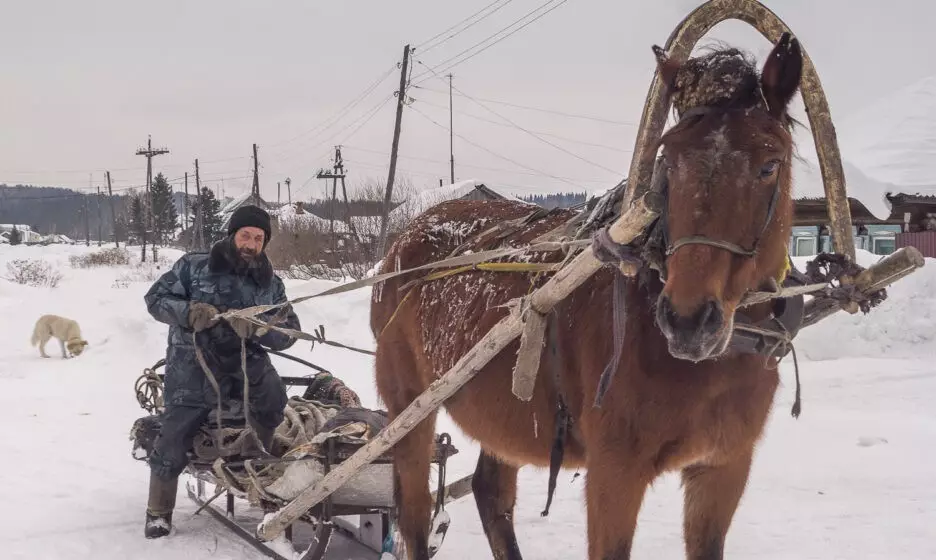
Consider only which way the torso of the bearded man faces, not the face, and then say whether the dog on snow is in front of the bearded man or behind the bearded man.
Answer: behind

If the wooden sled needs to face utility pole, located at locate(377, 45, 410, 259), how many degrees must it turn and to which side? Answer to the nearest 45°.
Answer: approximately 135° to its left

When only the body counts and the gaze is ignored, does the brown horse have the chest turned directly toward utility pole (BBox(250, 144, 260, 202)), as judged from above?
no

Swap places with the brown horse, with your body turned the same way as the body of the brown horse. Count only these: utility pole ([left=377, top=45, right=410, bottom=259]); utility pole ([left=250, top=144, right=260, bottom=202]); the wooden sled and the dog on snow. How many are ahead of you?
0

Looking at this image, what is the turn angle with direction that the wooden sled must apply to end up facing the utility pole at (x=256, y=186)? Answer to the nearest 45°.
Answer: approximately 135° to its left

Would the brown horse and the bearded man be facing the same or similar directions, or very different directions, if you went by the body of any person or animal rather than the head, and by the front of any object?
same or similar directions

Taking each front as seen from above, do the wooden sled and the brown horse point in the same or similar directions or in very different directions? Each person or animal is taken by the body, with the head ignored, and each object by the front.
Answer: same or similar directions

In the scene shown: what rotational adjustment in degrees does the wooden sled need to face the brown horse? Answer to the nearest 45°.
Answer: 0° — it already faces it

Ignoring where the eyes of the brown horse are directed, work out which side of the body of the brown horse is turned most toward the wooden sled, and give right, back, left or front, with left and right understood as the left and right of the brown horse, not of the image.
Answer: back

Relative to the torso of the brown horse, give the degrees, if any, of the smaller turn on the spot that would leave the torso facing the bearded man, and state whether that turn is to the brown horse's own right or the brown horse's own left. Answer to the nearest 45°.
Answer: approximately 180°

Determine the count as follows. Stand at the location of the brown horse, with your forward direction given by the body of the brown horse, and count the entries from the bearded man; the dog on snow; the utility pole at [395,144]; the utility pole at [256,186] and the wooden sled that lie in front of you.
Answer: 0

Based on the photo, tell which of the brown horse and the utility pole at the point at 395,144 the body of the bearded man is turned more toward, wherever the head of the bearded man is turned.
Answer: the brown horse

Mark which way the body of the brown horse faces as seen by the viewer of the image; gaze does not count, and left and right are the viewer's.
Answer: facing the viewer and to the right of the viewer

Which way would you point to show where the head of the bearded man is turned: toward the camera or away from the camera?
toward the camera

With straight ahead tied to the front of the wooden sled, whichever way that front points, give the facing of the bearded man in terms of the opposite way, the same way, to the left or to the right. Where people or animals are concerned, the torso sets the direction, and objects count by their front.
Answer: the same way

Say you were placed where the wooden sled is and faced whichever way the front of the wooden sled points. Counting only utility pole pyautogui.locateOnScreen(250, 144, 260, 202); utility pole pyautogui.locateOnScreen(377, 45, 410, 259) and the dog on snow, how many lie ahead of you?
0
